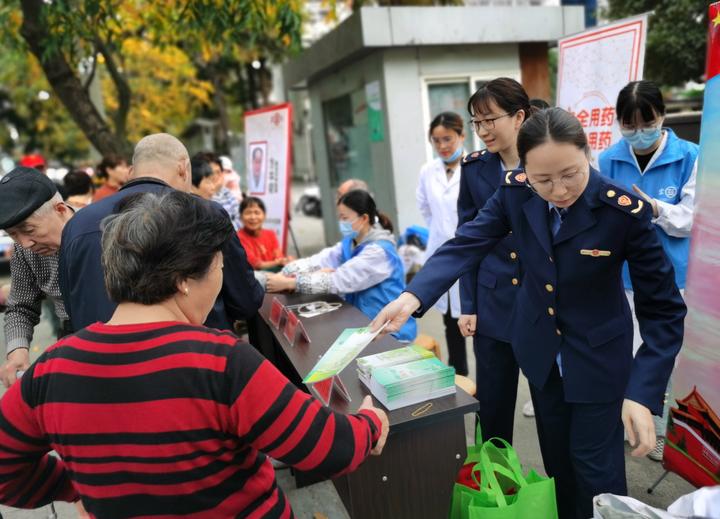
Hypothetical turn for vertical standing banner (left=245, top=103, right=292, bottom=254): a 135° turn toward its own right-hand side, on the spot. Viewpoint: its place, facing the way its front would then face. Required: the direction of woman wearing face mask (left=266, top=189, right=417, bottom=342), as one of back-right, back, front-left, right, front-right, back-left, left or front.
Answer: back

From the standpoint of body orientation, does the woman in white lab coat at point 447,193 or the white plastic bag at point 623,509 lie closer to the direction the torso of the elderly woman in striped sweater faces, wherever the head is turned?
the woman in white lab coat

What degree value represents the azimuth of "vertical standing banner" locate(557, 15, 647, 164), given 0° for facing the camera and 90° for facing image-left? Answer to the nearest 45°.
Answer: approximately 45°

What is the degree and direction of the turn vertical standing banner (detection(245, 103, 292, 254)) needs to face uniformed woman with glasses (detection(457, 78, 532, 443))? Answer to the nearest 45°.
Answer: approximately 45° to its left

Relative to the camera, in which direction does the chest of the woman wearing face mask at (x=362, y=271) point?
to the viewer's left

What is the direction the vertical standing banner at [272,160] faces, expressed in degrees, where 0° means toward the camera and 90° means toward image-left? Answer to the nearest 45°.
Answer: approximately 45°

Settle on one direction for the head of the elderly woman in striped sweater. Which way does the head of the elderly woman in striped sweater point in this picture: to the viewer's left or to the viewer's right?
to the viewer's right

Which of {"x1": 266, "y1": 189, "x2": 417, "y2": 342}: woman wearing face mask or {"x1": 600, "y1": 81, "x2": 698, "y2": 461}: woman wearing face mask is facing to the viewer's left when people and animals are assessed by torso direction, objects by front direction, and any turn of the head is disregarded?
{"x1": 266, "y1": 189, "x2": 417, "y2": 342}: woman wearing face mask

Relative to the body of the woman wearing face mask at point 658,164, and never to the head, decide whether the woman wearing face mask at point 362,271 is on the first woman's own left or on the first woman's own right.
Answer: on the first woman's own right

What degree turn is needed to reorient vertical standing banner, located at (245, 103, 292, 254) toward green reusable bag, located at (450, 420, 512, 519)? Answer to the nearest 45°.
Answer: approximately 45° to its left

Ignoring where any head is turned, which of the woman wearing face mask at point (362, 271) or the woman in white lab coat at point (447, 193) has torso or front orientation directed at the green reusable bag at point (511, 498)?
the woman in white lab coat

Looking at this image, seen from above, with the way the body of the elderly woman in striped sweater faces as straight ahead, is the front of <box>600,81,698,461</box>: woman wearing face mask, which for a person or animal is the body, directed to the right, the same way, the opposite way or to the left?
the opposite way

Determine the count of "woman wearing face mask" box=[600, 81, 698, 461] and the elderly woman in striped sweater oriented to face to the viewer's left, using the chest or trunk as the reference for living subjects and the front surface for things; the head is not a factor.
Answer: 0

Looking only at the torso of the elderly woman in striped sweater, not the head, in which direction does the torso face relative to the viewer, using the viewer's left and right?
facing away from the viewer and to the right of the viewer
